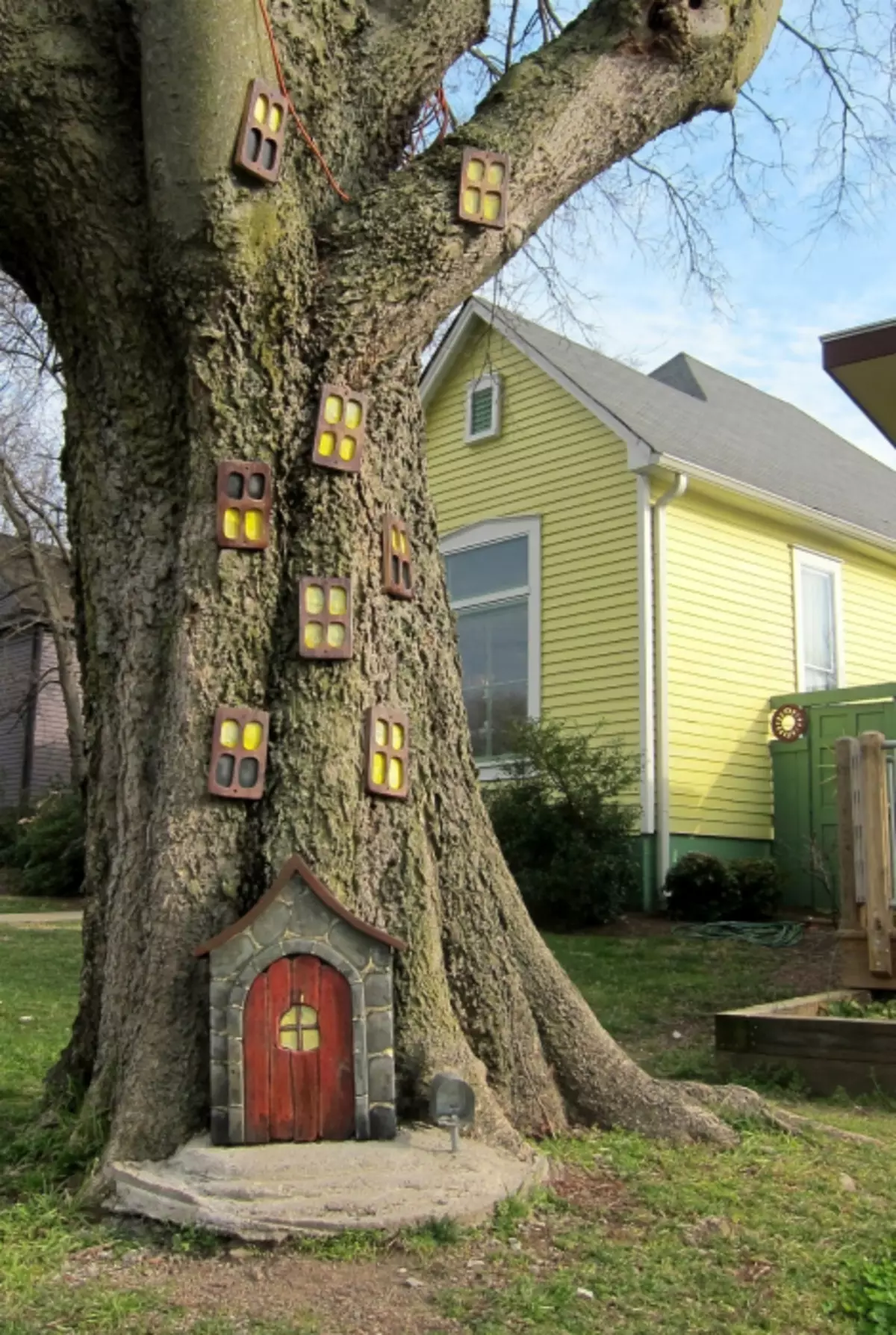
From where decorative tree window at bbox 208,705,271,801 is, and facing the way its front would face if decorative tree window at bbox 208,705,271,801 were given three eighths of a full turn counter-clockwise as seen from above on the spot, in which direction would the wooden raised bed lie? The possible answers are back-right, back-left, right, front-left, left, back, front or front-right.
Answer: front

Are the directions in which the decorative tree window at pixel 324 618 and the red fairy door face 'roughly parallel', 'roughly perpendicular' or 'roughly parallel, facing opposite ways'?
roughly parallel

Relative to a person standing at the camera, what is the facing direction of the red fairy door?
facing the viewer

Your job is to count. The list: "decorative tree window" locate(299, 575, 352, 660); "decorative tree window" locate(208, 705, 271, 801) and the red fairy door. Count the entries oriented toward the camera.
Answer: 3

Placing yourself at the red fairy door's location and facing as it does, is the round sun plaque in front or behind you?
behind

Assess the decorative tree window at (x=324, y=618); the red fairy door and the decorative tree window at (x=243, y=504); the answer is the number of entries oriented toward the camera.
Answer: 3

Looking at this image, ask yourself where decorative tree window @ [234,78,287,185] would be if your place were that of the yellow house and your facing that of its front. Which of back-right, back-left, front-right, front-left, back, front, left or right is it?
front-left

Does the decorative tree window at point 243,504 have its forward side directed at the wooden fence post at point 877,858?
no

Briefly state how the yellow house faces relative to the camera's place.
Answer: facing the viewer and to the left of the viewer

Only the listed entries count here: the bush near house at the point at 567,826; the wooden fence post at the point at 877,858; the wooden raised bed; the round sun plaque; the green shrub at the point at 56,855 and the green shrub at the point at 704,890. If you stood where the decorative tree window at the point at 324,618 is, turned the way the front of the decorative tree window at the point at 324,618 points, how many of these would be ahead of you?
0

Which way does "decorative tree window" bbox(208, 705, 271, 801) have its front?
toward the camera

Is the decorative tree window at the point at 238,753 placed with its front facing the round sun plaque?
no

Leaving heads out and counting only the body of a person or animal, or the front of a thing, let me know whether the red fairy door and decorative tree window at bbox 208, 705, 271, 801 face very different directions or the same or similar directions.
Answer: same or similar directions

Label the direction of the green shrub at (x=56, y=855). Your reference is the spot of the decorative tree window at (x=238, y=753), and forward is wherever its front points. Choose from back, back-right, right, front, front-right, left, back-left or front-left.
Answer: back

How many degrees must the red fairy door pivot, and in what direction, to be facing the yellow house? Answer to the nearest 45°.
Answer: approximately 180°

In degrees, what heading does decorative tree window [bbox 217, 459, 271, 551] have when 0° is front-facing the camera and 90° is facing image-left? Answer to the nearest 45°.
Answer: approximately 0°

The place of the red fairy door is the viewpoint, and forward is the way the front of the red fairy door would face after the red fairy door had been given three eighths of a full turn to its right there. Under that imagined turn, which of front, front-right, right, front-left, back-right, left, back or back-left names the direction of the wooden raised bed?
right

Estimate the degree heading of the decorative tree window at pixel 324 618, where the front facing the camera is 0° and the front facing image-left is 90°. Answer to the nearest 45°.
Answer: approximately 0°
